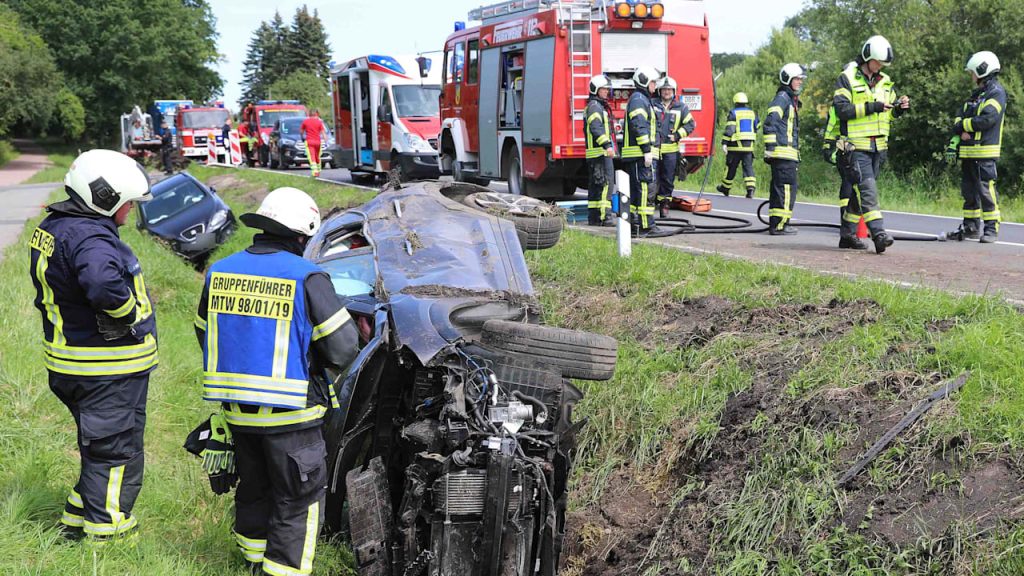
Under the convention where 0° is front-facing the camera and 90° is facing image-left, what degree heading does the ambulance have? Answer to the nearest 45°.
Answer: approximately 315°

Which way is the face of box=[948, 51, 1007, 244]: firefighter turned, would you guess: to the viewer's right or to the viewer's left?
to the viewer's left

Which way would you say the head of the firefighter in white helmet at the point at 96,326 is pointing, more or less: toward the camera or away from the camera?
away from the camera

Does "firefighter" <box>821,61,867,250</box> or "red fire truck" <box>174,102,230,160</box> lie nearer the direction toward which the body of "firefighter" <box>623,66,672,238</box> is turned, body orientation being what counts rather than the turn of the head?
the firefighter

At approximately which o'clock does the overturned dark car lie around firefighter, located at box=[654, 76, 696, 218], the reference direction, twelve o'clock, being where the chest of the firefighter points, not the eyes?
The overturned dark car is roughly at 12 o'clock from the firefighter.

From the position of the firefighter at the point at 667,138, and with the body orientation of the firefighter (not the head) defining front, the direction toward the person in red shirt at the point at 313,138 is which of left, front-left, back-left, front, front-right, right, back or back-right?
back-right
